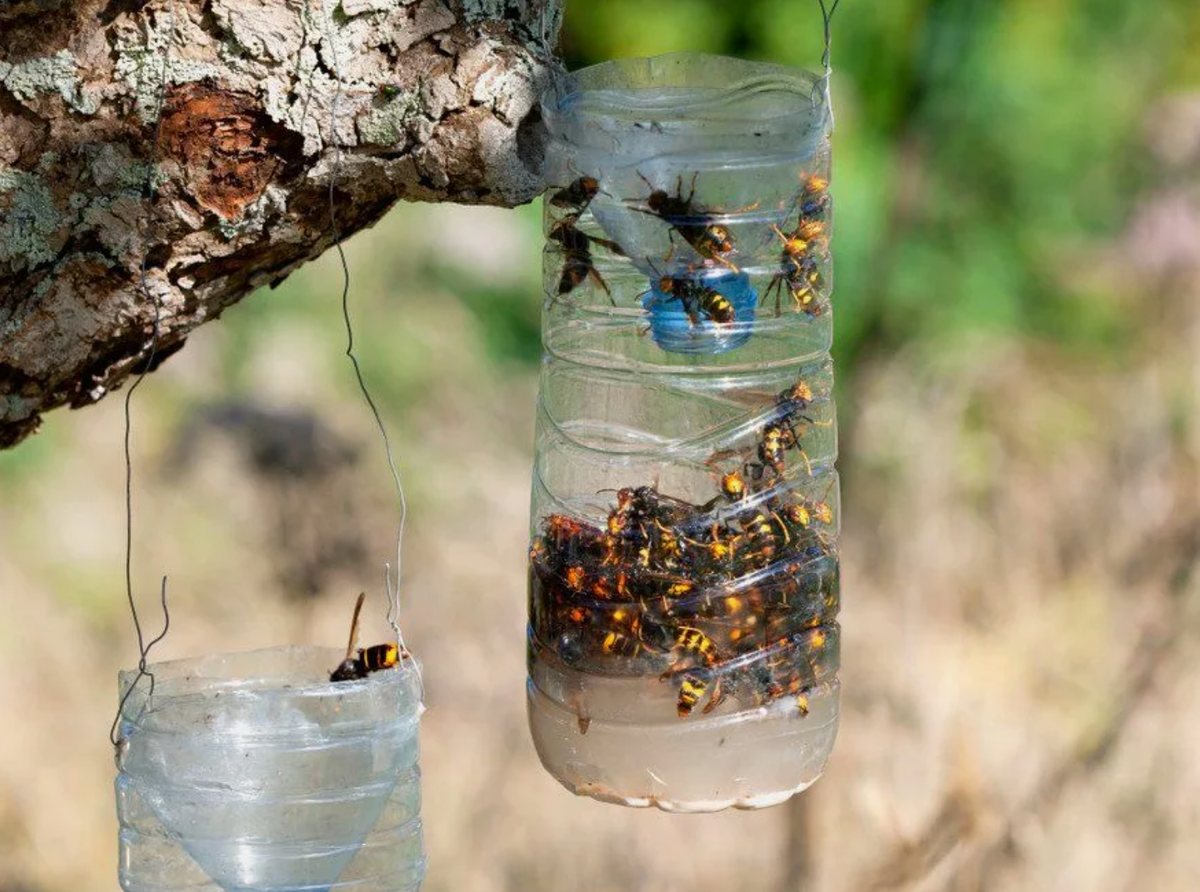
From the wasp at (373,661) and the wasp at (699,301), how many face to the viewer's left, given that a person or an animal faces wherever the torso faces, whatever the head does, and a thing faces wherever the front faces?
2

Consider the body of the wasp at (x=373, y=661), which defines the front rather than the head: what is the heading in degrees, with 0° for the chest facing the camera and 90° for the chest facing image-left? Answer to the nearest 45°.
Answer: approximately 90°

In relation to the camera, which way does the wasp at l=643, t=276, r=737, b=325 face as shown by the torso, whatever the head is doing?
to the viewer's left

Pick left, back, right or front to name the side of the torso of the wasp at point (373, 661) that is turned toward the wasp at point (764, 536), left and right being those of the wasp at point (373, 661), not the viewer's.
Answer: back

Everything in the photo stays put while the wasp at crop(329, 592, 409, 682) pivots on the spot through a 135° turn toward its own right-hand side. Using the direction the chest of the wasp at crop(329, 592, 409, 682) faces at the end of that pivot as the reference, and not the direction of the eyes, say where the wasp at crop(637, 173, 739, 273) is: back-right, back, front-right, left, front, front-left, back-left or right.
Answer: front
